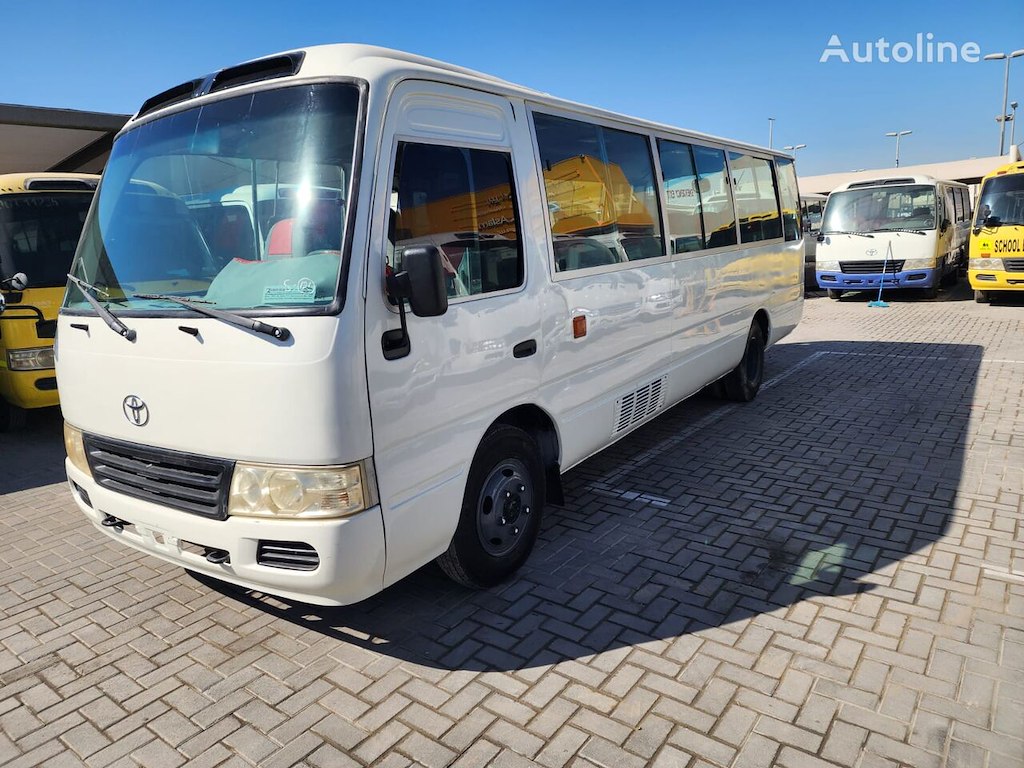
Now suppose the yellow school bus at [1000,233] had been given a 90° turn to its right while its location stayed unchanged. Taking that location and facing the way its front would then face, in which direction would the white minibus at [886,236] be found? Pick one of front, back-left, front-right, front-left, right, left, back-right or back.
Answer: front-right

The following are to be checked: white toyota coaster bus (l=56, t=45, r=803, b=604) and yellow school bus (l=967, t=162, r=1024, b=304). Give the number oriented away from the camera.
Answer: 0

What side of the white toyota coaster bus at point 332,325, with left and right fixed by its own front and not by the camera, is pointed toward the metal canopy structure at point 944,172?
back

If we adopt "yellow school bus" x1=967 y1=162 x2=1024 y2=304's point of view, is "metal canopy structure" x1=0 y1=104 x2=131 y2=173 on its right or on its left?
on its right

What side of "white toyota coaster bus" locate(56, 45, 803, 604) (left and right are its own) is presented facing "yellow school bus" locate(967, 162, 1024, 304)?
back

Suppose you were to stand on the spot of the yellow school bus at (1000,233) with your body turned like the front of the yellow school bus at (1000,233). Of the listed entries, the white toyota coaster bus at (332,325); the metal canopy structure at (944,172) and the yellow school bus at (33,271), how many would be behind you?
1

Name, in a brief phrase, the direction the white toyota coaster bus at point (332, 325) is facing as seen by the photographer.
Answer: facing the viewer and to the left of the viewer

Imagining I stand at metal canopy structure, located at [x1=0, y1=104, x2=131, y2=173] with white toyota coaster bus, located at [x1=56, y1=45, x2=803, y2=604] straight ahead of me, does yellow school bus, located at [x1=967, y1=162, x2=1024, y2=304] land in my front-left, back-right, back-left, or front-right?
front-left

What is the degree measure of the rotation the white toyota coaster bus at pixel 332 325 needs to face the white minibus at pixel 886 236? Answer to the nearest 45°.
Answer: approximately 180°

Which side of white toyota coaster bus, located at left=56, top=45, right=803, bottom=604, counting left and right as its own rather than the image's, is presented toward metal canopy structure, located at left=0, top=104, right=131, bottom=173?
right

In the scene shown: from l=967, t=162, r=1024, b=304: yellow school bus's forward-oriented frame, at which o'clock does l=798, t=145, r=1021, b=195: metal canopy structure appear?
The metal canopy structure is roughly at 6 o'clock from the yellow school bus.

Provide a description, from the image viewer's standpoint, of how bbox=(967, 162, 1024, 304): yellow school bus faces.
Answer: facing the viewer

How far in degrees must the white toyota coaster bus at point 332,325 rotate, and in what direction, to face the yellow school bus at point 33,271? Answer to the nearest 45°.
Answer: approximately 90° to its right

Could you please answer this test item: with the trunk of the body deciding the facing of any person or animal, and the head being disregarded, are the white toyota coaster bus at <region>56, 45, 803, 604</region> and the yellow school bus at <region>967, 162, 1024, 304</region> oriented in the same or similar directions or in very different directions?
same or similar directions

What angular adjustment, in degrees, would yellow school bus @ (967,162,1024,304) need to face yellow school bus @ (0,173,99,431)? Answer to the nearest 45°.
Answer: approximately 45° to its right
